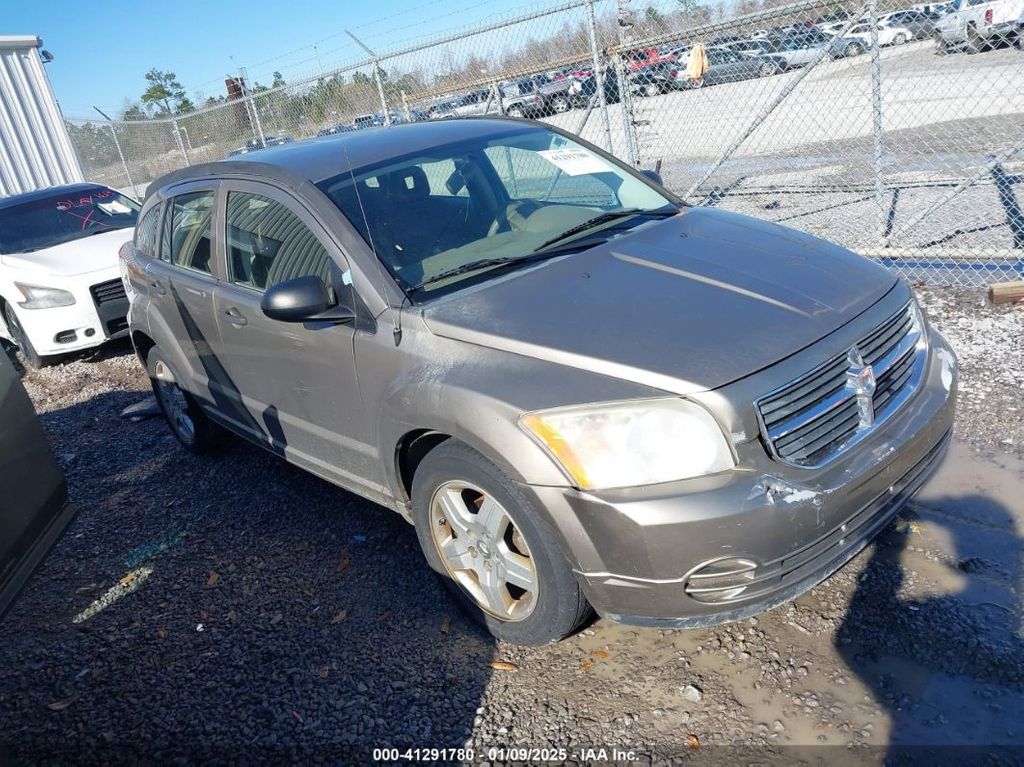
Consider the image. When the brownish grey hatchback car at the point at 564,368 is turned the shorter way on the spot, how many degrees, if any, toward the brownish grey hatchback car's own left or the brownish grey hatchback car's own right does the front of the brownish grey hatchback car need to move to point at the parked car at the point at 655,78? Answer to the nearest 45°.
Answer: approximately 135° to the brownish grey hatchback car's own left

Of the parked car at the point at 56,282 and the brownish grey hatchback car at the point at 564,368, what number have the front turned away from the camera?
0

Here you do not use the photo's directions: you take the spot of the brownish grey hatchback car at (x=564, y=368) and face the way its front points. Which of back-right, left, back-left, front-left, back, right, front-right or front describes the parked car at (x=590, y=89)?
back-left

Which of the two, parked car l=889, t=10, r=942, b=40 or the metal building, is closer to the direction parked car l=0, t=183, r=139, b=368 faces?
the parked car

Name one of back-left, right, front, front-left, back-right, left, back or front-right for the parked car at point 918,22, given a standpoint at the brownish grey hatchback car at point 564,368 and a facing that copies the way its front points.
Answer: left

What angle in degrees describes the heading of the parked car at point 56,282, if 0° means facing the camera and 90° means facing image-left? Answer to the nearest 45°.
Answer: approximately 315°

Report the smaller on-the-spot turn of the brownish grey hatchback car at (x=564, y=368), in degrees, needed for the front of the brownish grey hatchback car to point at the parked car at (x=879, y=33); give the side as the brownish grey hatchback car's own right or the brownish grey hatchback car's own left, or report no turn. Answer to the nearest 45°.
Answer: approximately 90° to the brownish grey hatchback car's own left

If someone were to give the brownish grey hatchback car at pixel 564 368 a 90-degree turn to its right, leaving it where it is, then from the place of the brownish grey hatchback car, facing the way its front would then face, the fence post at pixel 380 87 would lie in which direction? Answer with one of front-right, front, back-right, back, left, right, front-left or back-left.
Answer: back-right

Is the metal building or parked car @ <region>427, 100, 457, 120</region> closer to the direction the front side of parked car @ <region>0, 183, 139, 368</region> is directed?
the parked car
